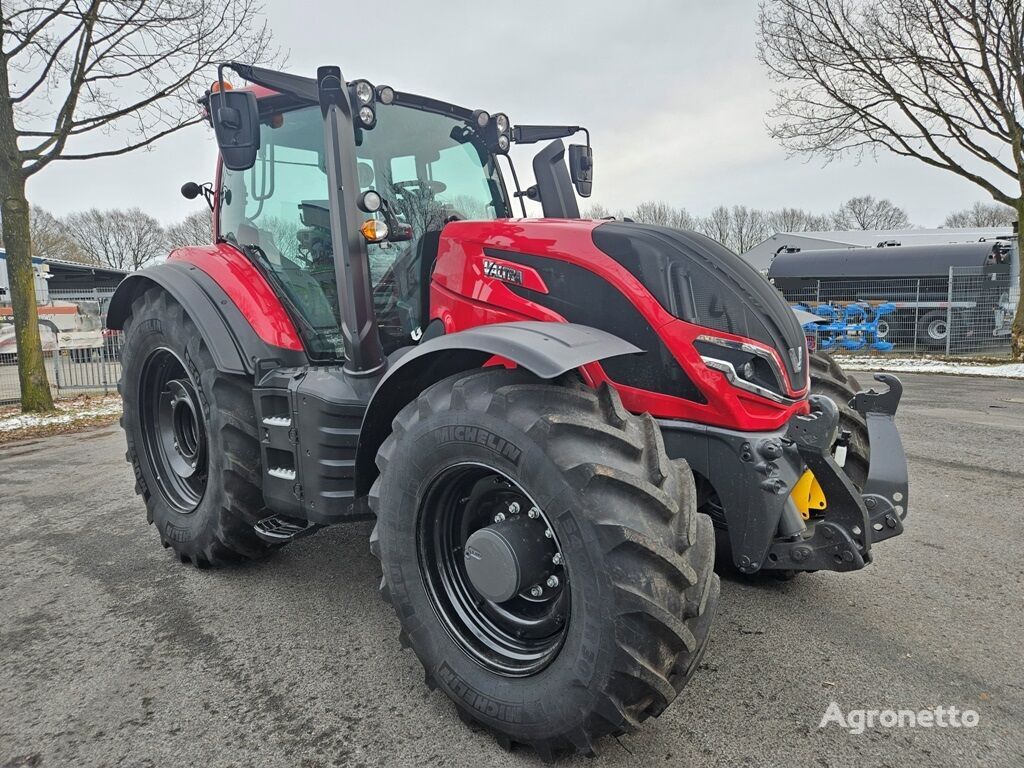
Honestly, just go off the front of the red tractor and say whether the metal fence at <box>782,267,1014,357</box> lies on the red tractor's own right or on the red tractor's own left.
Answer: on the red tractor's own left

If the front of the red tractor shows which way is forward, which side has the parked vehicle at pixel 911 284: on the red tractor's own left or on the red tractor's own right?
on the red tractor's own left

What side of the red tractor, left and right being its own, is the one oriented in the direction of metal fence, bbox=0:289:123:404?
back

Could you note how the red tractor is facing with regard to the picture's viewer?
facing the viewer and to the right of the viewer
